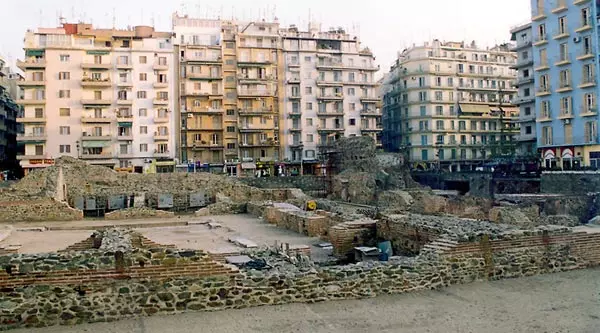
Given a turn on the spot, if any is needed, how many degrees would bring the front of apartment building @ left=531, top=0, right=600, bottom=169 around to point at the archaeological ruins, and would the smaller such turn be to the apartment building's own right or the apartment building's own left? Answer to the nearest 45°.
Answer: approximately 45° to the apartment building's own left

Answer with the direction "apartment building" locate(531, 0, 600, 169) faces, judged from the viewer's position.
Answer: facing the viewer and to the left of the viewer

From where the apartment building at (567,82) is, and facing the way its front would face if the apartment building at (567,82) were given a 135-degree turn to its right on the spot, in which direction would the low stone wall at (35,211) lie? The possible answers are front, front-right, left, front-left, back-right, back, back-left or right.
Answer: back-left

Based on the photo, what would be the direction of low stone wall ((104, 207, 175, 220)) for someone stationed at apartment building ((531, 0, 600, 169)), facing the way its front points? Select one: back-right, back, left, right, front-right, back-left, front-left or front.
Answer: front
